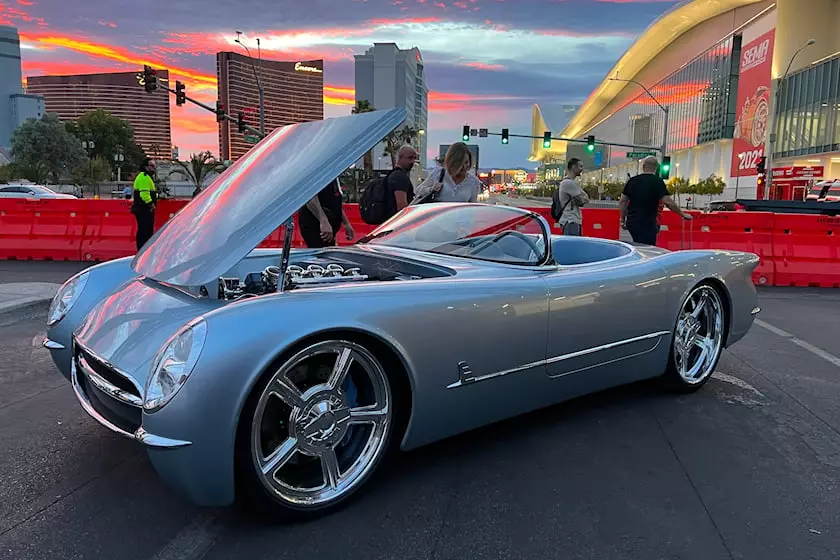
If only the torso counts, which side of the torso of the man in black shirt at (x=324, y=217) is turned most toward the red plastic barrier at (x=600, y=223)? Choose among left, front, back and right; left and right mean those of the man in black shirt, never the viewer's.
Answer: left

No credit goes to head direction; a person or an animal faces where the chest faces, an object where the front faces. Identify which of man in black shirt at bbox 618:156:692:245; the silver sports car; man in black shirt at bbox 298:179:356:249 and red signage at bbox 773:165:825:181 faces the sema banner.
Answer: man in black shirt at bbox 618:156:692:245

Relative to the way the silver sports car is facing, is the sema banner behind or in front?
behind

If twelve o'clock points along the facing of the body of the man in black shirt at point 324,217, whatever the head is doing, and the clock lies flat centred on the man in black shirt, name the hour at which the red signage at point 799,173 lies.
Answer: The red signage is roughly at 9 o'clock from the man in black shirt.

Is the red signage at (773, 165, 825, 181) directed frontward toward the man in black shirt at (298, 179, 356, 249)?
yes

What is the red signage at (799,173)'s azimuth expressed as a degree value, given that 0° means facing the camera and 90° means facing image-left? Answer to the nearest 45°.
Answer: approximately 0°

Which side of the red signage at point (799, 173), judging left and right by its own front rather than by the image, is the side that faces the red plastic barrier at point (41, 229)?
front

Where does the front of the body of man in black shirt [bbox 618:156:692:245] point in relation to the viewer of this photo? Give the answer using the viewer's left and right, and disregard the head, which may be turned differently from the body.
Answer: facing away from the viewer

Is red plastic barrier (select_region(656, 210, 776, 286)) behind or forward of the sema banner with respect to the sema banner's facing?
forward

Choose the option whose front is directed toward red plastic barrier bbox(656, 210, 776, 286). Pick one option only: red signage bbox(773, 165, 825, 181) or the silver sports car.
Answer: the red signage

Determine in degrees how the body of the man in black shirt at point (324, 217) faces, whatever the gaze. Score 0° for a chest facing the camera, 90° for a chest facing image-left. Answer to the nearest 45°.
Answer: approximately 315°
